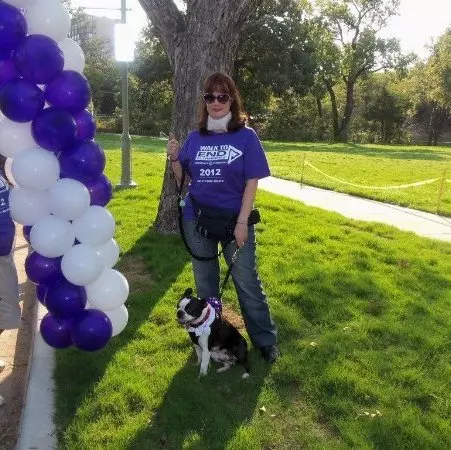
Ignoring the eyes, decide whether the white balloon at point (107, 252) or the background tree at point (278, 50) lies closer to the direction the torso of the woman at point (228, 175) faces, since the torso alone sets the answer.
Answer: the white balloon

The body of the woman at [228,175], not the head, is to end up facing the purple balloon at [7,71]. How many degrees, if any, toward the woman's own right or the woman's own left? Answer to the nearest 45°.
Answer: approximately 90° to the woman's own right

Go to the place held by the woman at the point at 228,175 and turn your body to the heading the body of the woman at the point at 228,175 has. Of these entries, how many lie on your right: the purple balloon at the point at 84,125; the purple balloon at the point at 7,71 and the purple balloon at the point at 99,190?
3

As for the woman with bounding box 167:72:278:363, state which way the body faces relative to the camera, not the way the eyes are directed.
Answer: toward the camera

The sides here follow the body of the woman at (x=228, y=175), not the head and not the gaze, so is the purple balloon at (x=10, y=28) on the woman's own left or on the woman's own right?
on the woman's own right

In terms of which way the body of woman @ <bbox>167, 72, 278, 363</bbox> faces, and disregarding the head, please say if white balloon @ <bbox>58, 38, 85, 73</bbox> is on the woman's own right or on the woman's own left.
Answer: on the woman's own right

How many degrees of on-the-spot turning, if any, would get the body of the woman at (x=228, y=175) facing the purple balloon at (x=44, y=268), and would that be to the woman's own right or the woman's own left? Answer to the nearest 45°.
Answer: approximately 90° to the woman's own right

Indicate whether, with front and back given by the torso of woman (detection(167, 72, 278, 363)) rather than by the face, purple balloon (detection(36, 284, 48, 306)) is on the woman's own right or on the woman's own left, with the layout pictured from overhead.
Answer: on the woman's own right

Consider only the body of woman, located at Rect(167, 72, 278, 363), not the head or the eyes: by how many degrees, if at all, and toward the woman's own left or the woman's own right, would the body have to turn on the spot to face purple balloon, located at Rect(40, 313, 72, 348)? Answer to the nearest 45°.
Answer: approximately 90° to the woman's own right
